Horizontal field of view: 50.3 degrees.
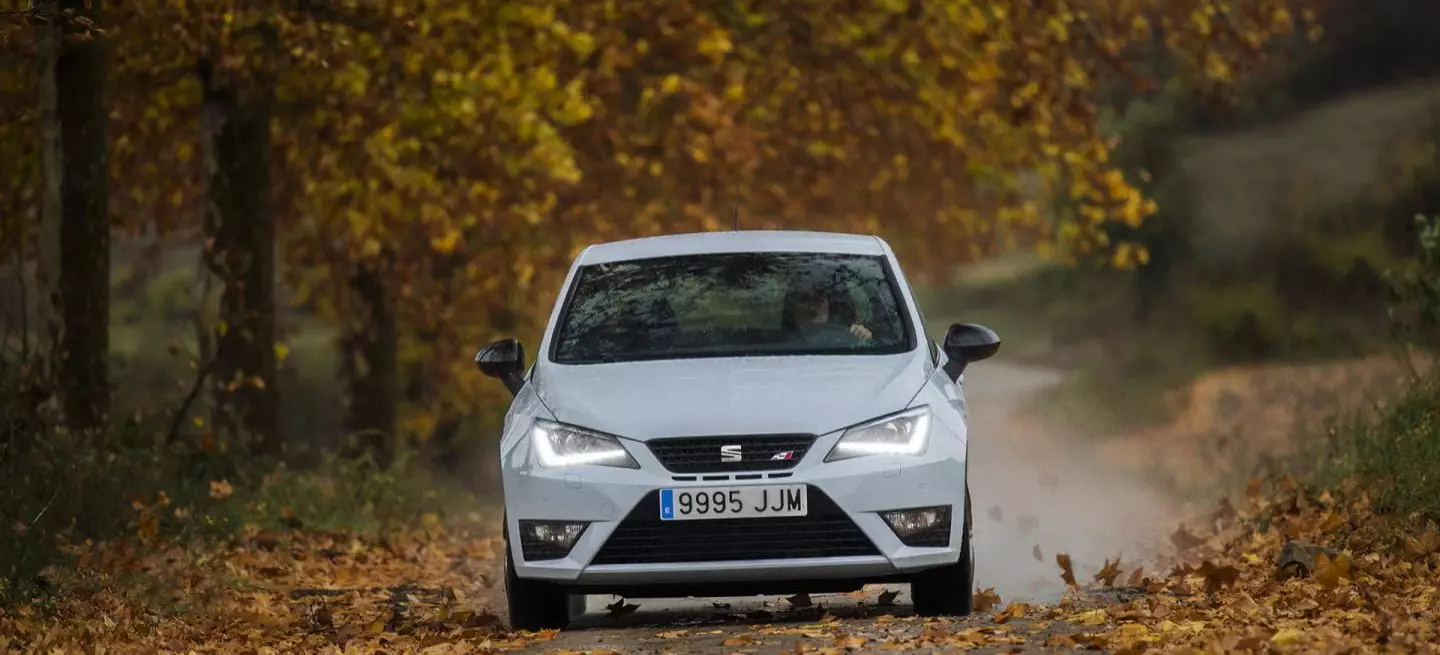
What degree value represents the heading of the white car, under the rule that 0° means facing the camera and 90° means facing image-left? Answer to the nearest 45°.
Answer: approximately 0°

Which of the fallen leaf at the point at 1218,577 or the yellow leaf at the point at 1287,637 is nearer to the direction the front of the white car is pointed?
the yellow leaf

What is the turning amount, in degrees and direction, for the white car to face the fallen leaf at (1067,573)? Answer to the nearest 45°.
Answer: approximately 135° to its left

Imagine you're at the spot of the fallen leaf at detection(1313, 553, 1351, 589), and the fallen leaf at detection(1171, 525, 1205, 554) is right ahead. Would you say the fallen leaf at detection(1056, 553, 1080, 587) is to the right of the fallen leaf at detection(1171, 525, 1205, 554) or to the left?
left

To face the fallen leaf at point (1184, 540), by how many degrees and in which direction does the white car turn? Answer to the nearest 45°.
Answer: approximately 135° to its left

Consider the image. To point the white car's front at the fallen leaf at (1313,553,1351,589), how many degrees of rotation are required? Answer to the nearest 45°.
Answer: approximately 90° to its left

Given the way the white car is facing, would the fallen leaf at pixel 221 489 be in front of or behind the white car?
behind

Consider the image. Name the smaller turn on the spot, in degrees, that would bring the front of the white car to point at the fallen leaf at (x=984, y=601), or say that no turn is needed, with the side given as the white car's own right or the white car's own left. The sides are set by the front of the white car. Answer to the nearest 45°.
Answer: approximately 45° to the white car's own left
